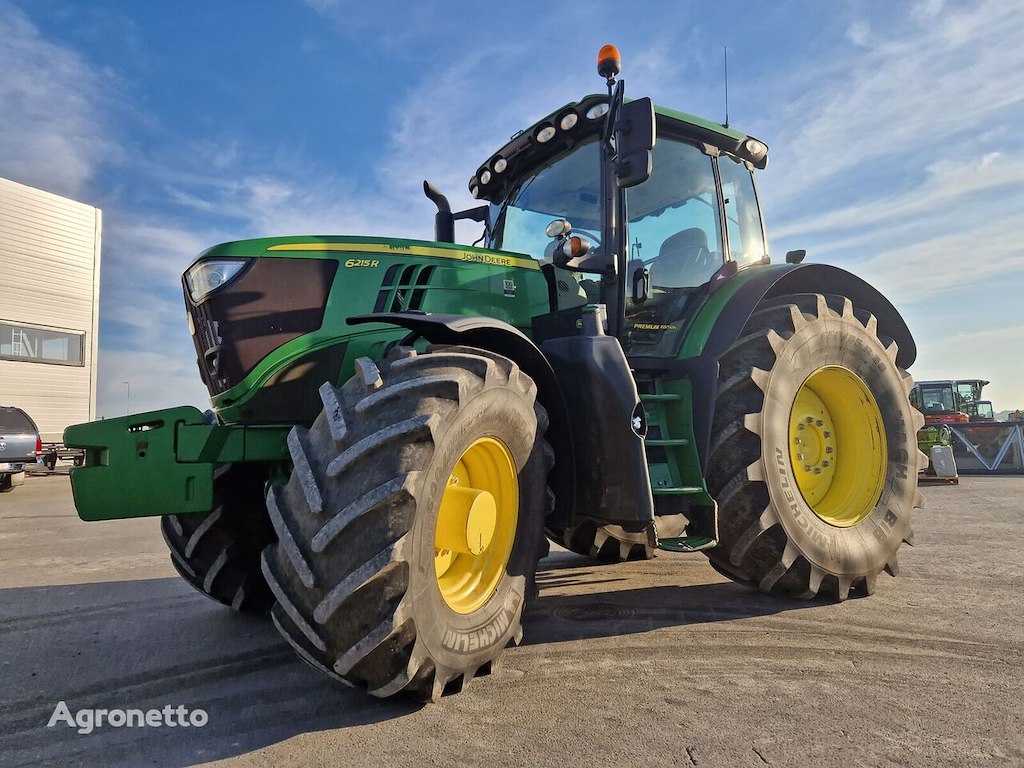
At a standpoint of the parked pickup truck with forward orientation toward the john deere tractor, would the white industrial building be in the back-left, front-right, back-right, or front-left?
back-left

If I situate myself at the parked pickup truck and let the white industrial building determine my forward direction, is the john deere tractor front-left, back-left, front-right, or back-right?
back-right

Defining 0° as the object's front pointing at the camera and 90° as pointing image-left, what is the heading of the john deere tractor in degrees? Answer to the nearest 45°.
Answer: approximately 45°

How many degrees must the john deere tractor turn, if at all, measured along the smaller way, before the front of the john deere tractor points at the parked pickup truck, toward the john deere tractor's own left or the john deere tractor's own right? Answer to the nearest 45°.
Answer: approximately 90° to the john deere tractor's own right

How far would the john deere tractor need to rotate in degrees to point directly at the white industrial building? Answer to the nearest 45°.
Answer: approximately 90° to its right
